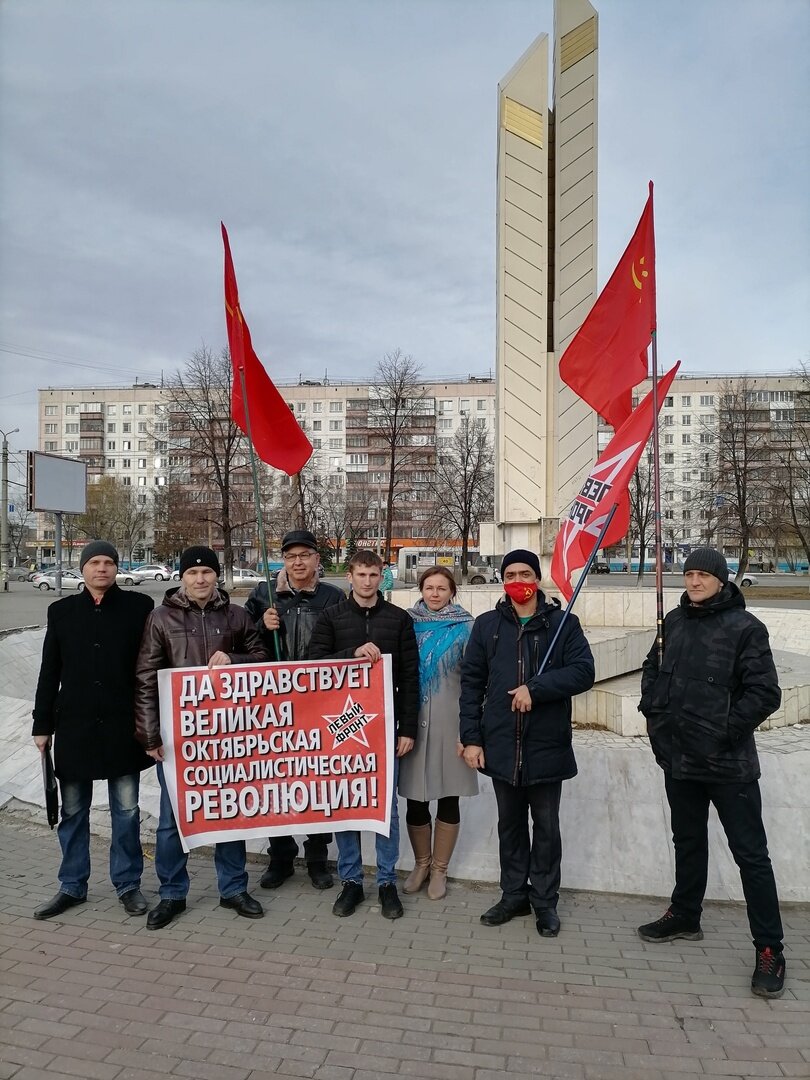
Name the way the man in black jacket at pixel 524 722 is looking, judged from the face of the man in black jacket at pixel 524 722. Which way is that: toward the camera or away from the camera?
toward the camera

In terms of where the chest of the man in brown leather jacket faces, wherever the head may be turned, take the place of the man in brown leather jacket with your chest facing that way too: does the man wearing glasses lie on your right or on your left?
on your left

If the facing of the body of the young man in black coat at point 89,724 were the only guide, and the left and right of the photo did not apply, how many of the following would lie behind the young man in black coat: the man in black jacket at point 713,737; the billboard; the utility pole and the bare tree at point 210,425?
3

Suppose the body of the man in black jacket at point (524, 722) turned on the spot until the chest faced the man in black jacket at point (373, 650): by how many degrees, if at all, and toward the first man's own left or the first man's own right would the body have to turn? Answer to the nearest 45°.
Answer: approximately 90° to the first man's own right

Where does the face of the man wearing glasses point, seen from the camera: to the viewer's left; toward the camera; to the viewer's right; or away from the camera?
toward the camera

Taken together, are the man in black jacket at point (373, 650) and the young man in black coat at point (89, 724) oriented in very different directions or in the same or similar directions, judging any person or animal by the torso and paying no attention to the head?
same or similar directions

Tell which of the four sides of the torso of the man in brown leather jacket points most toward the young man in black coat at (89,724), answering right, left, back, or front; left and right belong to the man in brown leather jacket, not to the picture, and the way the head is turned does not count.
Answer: right

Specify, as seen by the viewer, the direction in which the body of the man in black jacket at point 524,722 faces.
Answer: toward the camera

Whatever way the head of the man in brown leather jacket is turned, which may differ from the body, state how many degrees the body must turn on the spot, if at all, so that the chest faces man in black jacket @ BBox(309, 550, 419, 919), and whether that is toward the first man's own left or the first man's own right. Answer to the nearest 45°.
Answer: approximately 90° to the first man's own left

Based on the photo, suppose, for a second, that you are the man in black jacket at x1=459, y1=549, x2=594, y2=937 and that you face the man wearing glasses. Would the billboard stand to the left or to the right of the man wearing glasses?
right

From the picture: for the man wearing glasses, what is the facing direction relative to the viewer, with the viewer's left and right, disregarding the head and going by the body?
facing the viewer

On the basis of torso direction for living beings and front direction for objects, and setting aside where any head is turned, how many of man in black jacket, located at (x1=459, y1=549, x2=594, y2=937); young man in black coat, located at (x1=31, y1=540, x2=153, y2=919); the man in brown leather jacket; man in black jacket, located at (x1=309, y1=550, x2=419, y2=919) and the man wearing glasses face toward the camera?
5

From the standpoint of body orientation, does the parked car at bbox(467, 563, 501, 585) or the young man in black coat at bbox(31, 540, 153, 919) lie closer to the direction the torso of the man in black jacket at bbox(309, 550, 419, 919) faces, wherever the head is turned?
the young man in black coat

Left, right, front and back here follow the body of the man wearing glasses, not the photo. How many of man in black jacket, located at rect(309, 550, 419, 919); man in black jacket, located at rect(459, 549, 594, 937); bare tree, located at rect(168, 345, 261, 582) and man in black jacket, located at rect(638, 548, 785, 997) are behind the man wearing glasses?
1

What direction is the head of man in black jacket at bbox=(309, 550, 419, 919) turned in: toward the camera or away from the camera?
toward the camera

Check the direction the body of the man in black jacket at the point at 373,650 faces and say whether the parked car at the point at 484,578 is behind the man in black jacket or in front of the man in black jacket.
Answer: behind

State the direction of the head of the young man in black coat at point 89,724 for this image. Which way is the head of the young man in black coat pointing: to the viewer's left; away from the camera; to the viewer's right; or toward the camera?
toward the camera

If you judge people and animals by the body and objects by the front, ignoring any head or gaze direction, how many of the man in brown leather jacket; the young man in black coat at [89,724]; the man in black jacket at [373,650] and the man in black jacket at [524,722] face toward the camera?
4

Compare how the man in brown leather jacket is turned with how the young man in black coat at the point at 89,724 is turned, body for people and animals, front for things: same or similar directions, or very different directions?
same or similar directions

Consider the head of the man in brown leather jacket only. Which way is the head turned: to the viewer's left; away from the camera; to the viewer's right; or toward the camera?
toward the camera

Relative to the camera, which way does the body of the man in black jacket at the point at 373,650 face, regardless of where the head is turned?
toward the camera

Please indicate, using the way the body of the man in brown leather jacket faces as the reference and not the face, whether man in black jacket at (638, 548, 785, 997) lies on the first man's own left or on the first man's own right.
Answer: on the first man's own left
